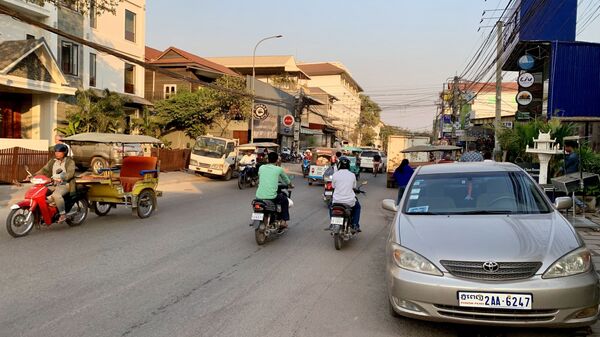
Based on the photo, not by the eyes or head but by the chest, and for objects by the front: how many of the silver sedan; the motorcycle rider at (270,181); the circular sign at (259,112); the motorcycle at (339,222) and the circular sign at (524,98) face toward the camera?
3

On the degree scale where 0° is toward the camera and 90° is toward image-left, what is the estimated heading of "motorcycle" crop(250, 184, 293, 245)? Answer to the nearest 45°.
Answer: approximately 225°

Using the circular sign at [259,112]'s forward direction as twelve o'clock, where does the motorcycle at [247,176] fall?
The motorcycle is roughly at 12 o'clock from the circular sign.

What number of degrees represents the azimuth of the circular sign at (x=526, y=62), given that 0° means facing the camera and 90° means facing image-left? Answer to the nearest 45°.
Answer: approximately 0°

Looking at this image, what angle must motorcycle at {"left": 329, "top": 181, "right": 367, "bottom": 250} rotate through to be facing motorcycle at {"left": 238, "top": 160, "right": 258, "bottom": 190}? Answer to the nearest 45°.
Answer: approximately 45° to its left

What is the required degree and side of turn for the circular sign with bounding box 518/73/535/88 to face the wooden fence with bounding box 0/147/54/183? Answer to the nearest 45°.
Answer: approximately 45° to its right

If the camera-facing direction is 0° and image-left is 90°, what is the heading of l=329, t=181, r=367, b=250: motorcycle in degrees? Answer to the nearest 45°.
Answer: approximately 225°

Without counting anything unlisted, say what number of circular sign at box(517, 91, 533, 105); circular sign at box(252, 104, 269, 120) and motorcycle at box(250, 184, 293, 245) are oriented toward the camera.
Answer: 2

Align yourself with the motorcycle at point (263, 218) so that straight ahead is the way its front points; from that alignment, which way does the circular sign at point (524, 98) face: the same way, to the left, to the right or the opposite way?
the opposite way

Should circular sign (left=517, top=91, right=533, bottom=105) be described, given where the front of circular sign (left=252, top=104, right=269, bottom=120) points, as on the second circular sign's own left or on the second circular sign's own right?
on the second circular sign's own left

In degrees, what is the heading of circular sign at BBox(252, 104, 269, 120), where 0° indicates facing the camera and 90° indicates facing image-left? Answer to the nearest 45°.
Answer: approximately 0°

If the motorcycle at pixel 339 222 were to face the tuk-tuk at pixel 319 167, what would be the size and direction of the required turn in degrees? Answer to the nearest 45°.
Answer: approximately 45° to its left
